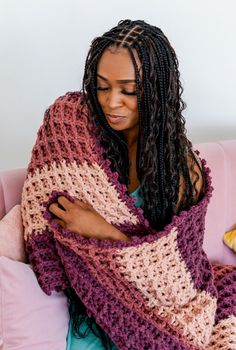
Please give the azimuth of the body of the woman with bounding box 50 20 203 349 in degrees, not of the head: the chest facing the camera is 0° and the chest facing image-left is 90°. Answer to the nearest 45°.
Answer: approximately 45°

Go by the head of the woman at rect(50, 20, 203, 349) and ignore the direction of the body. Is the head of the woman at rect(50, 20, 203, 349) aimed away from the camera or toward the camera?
toward the camera

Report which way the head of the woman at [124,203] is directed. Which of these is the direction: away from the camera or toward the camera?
toward the camera
